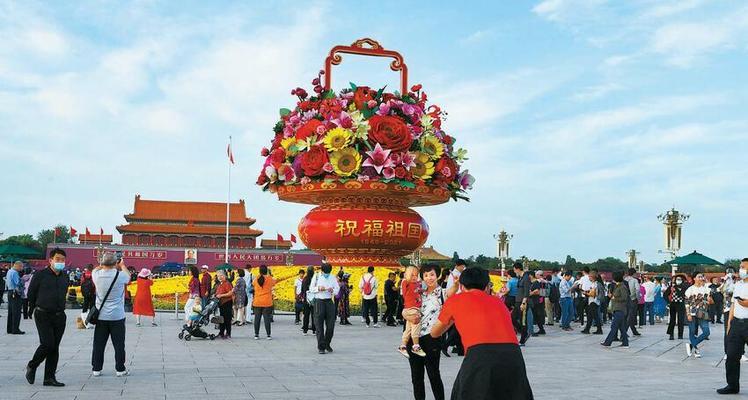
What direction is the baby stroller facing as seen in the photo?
to the viewer's left

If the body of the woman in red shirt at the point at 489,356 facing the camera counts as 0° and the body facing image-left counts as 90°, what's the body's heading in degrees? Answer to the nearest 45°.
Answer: approximately 135°

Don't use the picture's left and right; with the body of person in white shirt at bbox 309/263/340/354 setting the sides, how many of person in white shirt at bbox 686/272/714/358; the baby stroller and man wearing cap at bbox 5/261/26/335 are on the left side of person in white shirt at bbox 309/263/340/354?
1

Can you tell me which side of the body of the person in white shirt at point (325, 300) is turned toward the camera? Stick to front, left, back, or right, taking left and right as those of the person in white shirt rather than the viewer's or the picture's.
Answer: front

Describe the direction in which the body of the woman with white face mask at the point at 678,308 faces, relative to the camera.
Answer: toward the camera

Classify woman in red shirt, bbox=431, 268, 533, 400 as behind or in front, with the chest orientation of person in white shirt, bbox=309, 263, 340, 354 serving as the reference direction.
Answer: in front

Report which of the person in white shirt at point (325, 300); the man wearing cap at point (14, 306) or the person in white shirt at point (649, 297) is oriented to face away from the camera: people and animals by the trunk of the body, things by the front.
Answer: the person in white shirt at point (649, 297)

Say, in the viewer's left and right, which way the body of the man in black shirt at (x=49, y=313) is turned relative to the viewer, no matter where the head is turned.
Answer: facing the viewer and to the right of the viewer

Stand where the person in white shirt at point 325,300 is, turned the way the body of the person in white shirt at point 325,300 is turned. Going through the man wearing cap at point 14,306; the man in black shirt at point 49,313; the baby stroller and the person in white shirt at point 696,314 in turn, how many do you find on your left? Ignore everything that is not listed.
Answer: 1

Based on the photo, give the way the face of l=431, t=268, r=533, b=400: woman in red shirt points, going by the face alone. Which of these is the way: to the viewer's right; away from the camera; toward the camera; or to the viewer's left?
away from the camera

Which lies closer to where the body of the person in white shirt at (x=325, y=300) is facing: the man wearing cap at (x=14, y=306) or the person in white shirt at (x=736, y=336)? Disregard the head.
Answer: the person in white shirt
